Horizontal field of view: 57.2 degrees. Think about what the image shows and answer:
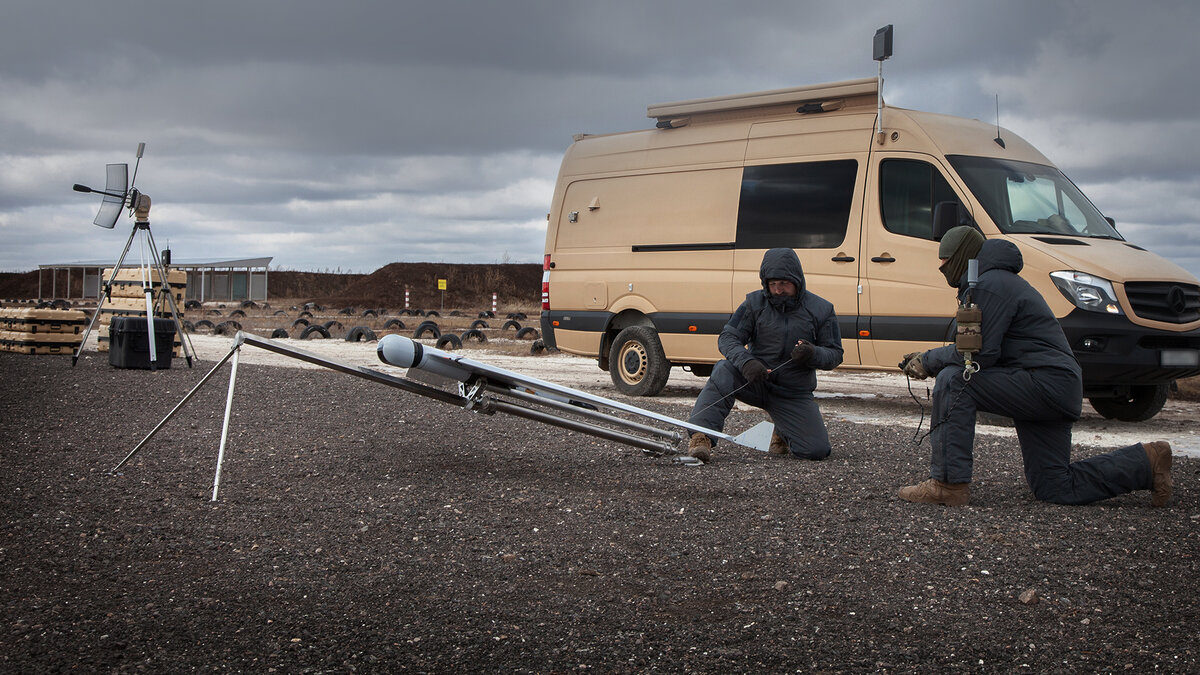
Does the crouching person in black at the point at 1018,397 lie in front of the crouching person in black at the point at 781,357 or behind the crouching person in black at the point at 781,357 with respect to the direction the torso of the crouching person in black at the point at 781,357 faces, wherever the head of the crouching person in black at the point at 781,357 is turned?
in front

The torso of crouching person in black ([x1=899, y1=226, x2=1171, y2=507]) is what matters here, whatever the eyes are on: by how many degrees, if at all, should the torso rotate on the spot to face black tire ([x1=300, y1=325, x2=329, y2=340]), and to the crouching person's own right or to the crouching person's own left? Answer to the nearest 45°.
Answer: approximately 45° to the crouching person's own right

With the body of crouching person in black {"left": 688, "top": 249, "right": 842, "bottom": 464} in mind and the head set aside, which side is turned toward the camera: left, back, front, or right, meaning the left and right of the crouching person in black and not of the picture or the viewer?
front

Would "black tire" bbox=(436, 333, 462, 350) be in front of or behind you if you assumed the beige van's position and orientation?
behind

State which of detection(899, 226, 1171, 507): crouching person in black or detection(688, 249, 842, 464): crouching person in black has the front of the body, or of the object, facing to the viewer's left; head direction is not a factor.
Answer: detection(899, 226, 1171, 507): crouching person in black

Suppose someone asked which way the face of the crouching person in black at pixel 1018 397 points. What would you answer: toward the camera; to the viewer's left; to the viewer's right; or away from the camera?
to the viewer's left

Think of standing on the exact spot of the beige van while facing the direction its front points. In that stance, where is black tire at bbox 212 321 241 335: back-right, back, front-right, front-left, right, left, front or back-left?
back

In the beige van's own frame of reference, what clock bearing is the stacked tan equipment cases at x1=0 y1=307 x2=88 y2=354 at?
The stacked tan equipment cases is roughly at 5 o'clock from the beige van.

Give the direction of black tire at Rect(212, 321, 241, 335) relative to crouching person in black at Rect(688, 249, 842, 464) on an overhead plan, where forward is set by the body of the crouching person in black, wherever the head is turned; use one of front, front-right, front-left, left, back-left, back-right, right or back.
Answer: back-right

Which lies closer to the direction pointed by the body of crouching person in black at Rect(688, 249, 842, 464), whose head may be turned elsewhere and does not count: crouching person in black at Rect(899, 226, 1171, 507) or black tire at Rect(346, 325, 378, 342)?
the crouching person in black

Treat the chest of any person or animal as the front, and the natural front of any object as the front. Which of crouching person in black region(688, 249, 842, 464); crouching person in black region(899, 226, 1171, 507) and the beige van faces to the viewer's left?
crouching person in black region(899, 226, 1171, 507)

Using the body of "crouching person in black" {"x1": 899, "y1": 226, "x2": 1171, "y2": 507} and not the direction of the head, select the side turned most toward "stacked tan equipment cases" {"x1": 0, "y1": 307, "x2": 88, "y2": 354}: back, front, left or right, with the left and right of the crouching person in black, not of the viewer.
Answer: front

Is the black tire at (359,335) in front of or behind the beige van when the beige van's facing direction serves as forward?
behind

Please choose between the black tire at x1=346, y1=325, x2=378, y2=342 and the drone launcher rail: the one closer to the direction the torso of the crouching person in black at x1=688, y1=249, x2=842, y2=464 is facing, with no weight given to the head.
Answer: the drone launcher rail

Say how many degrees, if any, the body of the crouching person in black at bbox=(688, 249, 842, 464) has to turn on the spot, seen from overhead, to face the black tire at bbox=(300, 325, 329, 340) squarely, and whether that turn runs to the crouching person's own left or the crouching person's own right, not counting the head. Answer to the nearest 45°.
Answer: approximately 135° to the crouching person's own right

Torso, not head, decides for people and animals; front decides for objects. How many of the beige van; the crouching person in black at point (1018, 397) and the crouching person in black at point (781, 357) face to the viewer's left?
1

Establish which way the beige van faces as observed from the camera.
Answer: facing the viewer and to the right of the viewer

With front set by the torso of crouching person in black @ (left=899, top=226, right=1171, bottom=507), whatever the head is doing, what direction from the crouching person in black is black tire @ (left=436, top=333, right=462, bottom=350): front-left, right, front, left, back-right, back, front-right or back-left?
front-right

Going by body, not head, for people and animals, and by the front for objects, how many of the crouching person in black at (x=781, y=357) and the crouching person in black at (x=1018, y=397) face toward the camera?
1

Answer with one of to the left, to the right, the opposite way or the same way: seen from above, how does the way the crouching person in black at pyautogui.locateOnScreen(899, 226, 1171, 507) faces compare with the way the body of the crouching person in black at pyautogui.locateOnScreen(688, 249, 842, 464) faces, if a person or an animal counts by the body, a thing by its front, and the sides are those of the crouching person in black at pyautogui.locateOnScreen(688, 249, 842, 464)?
to the right

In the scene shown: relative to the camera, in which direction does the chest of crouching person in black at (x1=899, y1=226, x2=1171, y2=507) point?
to the viewer's left
